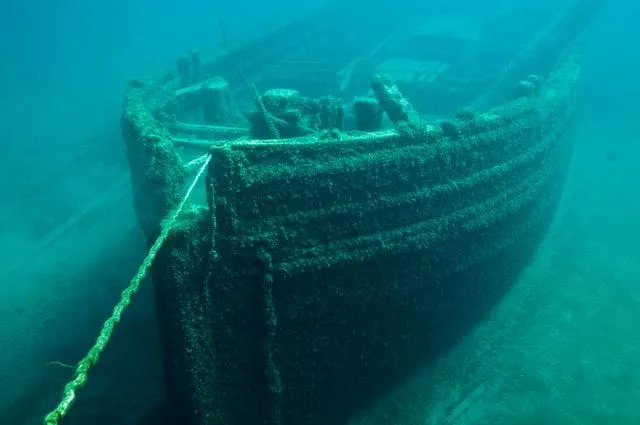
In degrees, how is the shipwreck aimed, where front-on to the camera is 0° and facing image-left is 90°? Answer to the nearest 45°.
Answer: approximately 45°
